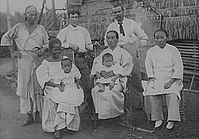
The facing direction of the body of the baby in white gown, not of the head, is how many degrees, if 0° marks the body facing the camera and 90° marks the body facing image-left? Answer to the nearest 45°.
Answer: approximately 0°

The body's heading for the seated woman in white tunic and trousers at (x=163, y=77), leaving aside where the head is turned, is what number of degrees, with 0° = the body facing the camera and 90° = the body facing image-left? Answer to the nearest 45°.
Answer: approximately 0°

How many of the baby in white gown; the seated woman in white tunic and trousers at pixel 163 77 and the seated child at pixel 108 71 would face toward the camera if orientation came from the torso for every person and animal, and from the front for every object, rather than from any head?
3
